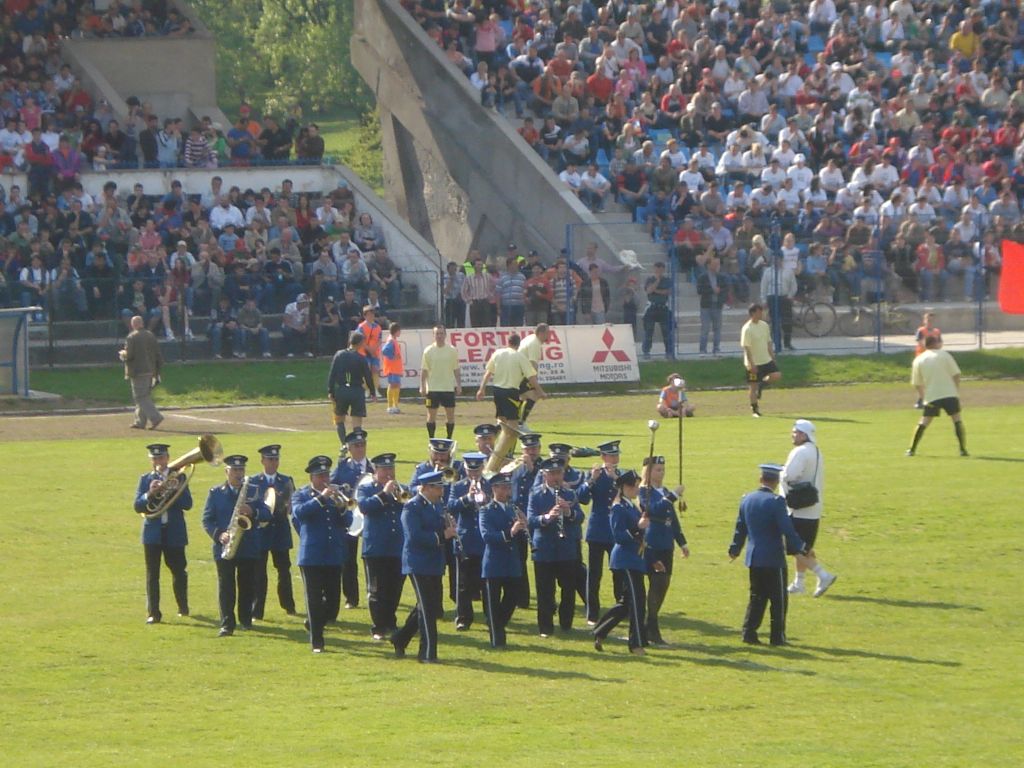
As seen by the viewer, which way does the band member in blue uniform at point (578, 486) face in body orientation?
toward the camera

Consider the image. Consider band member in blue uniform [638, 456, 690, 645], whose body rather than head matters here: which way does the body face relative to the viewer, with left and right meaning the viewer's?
facing the viewer and to the right of the viewer

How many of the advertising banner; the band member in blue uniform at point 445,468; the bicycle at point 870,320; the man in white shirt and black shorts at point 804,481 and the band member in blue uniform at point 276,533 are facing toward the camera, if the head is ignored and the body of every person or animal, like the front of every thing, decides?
3

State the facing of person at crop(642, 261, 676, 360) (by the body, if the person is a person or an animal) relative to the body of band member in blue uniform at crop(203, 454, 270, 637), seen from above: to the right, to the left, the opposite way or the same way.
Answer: the same way

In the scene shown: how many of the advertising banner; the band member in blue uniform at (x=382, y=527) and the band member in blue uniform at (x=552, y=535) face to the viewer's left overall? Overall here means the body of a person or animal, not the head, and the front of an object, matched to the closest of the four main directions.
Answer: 0

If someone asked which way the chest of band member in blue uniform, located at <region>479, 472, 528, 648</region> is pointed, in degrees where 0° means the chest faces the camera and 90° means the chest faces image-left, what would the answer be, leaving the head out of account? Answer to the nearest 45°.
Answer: approximately 315°

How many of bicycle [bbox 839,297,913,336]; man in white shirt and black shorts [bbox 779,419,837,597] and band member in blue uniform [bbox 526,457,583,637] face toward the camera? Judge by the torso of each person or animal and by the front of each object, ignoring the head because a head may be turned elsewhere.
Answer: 1

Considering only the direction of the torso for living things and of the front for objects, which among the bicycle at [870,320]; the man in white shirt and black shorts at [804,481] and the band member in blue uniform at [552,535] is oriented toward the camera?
the band member in blue uniform

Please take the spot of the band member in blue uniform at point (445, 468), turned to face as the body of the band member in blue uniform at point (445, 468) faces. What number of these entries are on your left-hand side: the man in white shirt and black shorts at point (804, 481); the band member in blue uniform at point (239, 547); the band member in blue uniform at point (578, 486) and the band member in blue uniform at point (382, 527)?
2

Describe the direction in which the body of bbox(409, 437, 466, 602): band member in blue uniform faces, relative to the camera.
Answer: toward the camera

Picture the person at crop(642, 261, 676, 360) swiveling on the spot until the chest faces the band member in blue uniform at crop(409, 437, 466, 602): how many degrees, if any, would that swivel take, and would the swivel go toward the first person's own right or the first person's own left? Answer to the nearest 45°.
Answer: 0° — they already face them

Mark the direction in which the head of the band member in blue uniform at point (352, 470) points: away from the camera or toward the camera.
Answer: toward the camera

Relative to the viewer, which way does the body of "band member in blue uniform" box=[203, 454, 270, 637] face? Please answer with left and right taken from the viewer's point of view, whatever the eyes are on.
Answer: facing the viewer

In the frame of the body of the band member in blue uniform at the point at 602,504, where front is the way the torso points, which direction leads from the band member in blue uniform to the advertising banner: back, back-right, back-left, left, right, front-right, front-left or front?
back-left

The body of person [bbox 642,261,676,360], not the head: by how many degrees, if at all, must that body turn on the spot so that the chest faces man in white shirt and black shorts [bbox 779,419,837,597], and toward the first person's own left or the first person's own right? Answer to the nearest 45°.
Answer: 0° — they already face them

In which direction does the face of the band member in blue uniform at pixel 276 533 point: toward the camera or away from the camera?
toward the camera

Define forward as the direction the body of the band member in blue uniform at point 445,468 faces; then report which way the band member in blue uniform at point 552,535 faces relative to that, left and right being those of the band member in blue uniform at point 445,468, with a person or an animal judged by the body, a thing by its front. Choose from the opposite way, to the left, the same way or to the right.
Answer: the same way
